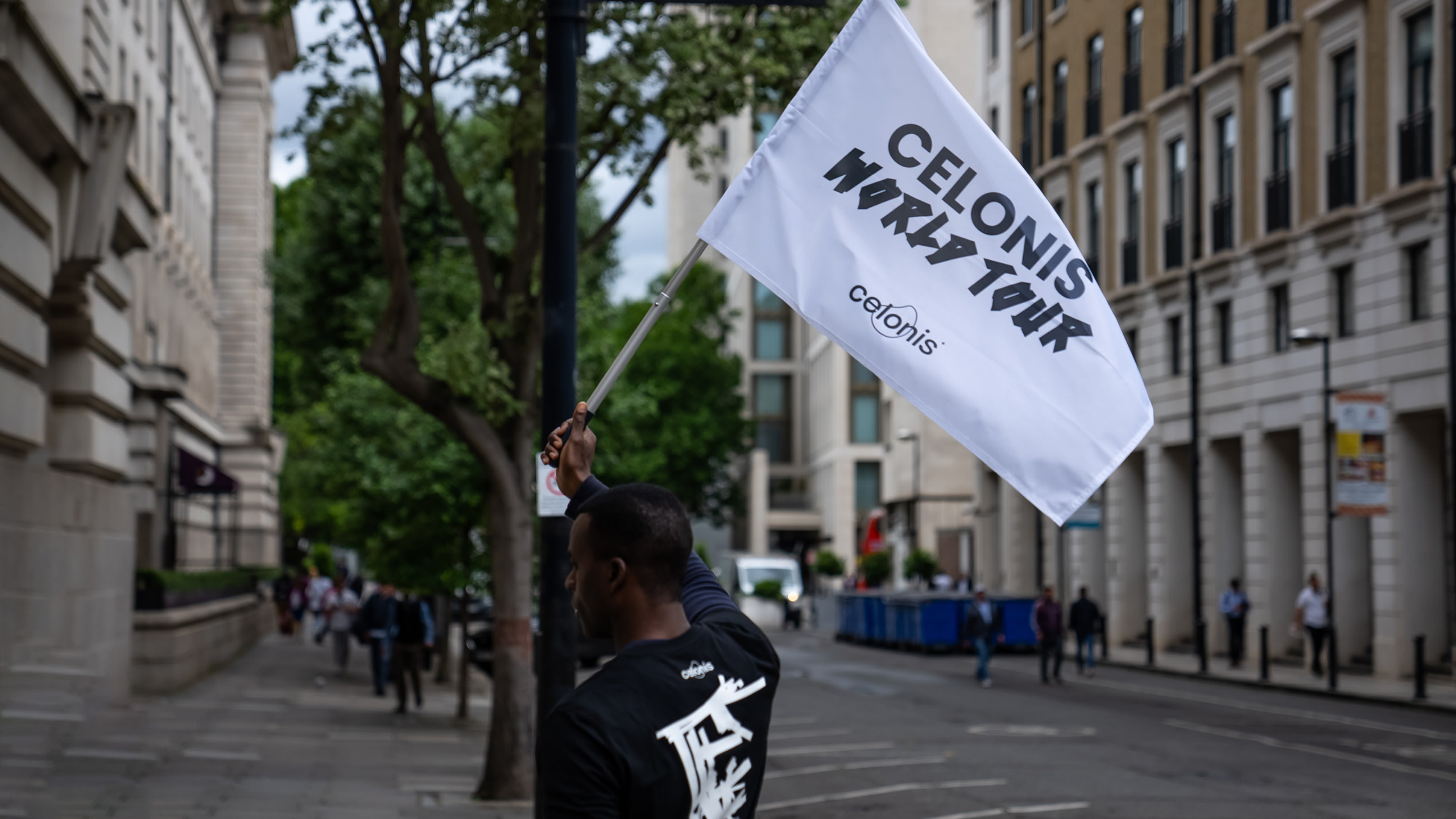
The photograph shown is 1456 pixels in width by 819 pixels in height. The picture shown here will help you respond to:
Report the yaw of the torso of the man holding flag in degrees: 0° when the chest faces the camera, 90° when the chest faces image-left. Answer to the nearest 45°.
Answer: approximately 135°

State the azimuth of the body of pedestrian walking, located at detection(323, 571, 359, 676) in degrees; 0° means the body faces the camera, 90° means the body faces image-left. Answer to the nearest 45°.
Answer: approximately 0°

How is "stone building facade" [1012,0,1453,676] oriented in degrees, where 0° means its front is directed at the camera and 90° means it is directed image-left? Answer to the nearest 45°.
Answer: approximately 45°

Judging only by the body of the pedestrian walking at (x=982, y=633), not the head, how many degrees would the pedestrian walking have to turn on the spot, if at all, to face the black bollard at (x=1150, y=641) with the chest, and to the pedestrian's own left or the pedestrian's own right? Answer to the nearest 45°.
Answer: approximately 135° to the pedestrian's own left

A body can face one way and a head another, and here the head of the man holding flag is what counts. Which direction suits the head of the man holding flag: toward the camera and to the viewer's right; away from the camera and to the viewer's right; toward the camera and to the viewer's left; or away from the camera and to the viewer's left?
away from the camera and to the viewer's left

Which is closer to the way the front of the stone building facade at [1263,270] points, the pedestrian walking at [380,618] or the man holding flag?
the pedestrian walking

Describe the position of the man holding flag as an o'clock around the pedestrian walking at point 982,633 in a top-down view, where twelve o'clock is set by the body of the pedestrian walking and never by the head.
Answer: The man holding flag is roughly at 12 o'clock from the pedestrian walking.

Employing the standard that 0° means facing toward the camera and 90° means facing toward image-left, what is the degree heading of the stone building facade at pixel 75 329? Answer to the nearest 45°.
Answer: approximately 270°

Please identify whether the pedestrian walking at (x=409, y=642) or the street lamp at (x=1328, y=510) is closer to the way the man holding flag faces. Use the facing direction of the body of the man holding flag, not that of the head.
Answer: the pedestrian walking
